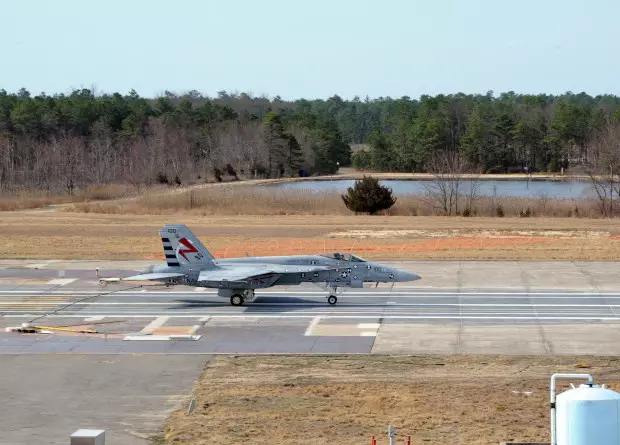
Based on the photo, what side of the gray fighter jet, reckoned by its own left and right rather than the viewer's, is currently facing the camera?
right

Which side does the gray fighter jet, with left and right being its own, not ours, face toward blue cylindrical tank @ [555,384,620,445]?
right
